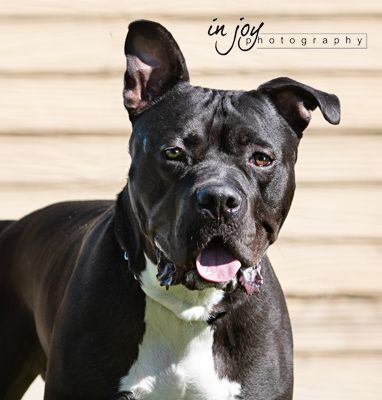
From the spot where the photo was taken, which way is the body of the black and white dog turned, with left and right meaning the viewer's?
facing the viewer and to the right of the viewer
